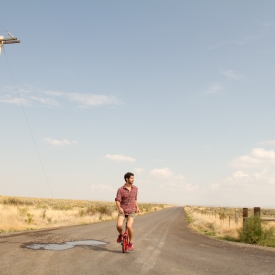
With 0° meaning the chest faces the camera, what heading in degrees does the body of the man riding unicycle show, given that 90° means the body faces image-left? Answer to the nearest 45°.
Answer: approximately 0°

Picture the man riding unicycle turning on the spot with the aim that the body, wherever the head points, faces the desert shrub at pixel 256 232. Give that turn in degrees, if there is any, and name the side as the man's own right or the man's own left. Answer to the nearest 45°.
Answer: approximately 135° to the man's own left

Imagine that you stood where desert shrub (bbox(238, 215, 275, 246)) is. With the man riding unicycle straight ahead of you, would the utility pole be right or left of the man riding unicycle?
right
